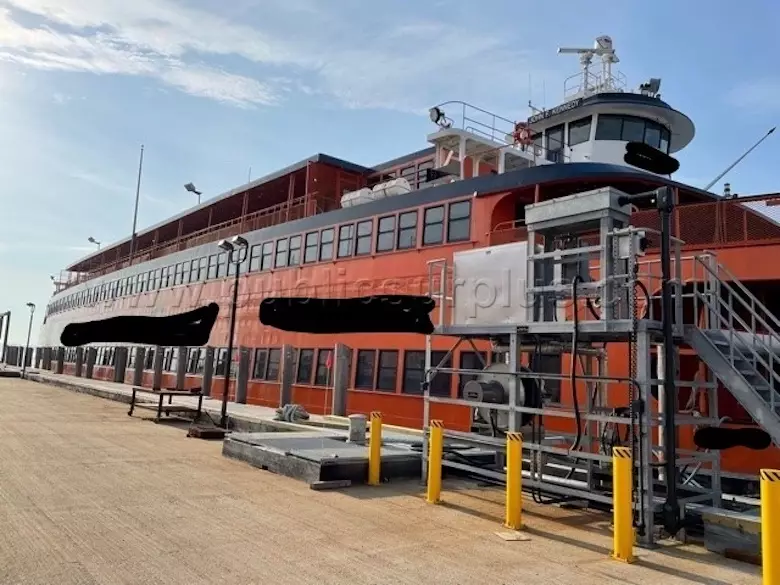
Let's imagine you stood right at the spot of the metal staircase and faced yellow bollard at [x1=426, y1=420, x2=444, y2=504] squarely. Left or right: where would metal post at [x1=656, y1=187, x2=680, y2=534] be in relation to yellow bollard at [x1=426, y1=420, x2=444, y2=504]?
left

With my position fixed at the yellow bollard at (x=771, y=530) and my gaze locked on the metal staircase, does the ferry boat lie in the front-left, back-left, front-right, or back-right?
front-left

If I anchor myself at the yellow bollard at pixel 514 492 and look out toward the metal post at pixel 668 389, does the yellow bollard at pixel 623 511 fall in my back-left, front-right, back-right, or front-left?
front-right

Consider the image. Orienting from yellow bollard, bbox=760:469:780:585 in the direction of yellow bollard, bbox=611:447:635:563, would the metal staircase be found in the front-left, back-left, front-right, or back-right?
front-right

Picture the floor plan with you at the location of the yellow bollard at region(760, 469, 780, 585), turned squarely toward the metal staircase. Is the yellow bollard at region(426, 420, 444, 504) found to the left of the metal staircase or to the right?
left
